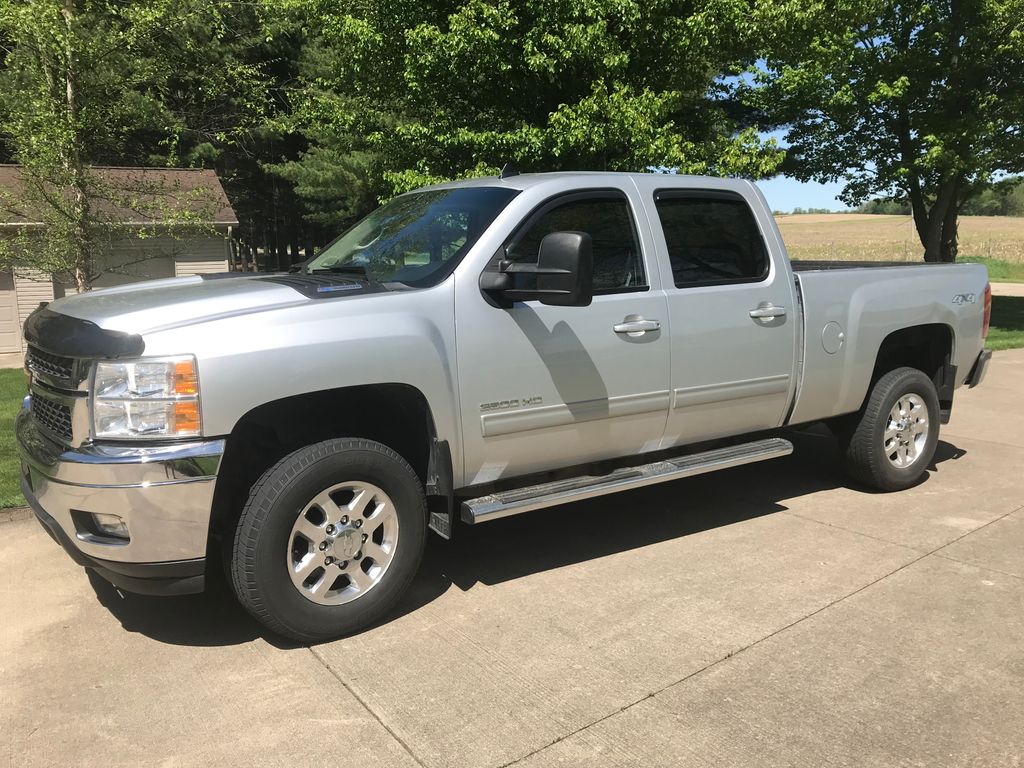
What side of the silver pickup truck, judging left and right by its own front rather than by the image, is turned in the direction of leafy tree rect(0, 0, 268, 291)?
right

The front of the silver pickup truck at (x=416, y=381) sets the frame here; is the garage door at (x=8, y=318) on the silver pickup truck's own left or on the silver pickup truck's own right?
on the silver pickup truck's own right

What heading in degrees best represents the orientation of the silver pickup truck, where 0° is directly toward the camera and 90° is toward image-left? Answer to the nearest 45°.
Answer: approximately 45°

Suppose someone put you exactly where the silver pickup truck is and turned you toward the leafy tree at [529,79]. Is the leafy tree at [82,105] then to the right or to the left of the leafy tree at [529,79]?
left

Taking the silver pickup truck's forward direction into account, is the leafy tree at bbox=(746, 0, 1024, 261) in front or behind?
behind

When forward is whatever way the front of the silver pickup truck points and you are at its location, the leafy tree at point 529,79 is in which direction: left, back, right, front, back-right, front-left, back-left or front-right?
back-right
